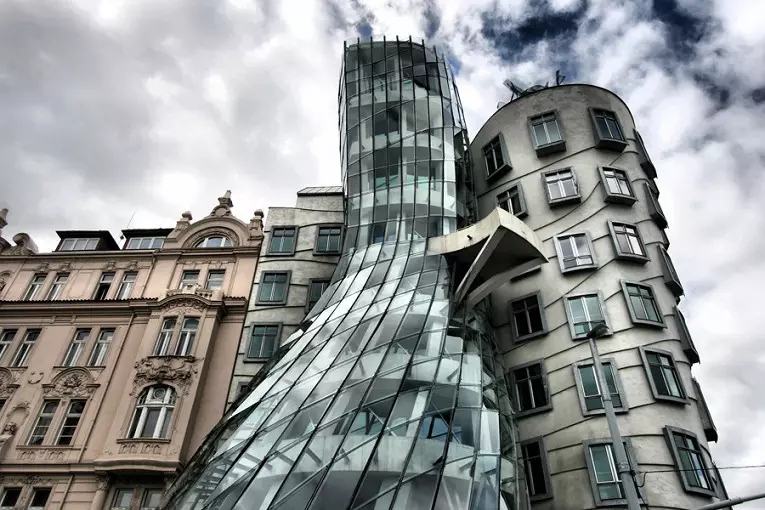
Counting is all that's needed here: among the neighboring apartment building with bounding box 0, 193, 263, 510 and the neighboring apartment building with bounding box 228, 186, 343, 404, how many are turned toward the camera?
2

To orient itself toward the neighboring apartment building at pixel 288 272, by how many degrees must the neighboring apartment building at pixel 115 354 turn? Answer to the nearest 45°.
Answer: approximately 45° to its left

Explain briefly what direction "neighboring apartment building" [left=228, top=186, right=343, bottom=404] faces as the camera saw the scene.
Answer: facing the viewer

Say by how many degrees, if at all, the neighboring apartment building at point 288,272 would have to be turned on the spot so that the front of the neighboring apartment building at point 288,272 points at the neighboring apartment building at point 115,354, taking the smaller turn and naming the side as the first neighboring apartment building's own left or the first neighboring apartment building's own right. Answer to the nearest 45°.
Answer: approximately 90° to the first neighboring apartment building's own right

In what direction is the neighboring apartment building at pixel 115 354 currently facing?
toward the camera
